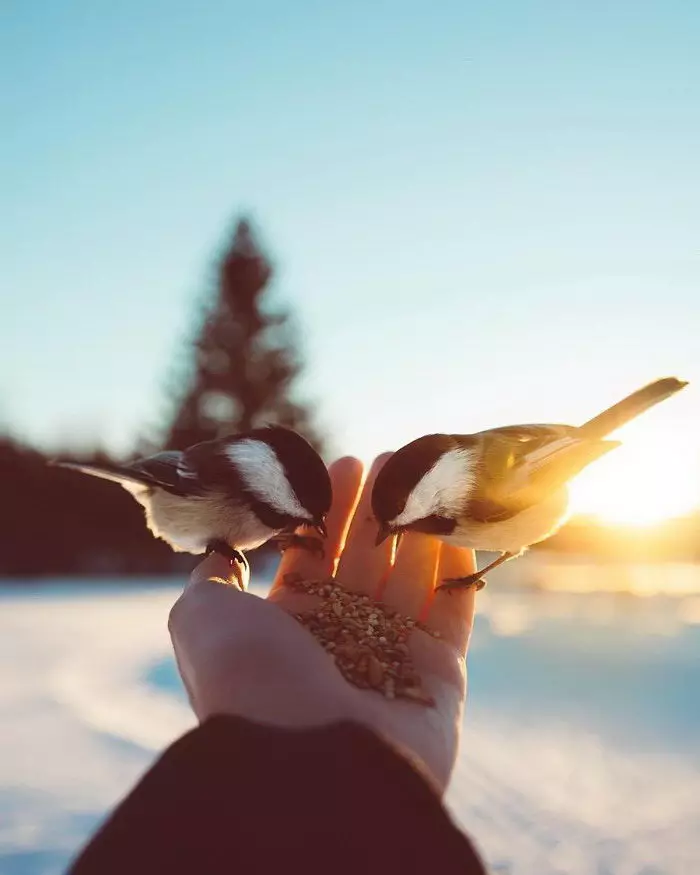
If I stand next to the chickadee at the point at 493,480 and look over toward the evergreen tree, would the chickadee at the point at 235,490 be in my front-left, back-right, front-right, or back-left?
front-left

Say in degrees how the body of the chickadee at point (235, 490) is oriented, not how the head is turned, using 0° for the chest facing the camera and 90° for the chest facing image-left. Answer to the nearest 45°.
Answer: approximately 270°

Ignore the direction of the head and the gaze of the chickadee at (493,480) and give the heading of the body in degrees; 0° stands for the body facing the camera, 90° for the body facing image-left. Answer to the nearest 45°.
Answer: approximately 90°

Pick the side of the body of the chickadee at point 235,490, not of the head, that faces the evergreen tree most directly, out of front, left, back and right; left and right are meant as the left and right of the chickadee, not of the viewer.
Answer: left

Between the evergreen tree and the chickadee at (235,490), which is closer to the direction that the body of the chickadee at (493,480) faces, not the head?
the chickadee

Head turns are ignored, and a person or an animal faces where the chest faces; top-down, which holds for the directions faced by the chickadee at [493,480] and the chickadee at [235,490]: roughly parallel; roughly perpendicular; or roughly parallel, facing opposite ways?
roughly parallel, facing opposite ways

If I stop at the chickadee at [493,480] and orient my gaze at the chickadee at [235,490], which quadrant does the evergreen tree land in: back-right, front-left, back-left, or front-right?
front-right

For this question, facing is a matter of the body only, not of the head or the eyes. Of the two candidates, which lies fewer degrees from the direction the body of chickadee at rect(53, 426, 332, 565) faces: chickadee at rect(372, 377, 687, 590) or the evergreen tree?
the chickadee

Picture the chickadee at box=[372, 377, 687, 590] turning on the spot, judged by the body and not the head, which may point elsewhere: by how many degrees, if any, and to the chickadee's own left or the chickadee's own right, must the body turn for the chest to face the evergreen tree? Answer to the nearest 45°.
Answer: approximately 45° to the chickadee's own right

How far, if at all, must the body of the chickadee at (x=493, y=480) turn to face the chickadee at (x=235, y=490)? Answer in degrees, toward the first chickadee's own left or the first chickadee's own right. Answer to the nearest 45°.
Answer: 0° — it already faces it

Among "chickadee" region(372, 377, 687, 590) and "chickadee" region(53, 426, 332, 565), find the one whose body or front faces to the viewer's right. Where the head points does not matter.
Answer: "chickadee" region(53, 426, 332, 565)

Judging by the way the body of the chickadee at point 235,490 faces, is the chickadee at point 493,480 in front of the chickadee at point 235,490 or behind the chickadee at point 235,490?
in front

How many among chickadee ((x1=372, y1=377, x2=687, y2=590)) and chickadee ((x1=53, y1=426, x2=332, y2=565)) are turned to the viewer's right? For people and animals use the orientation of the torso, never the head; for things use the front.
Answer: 1
